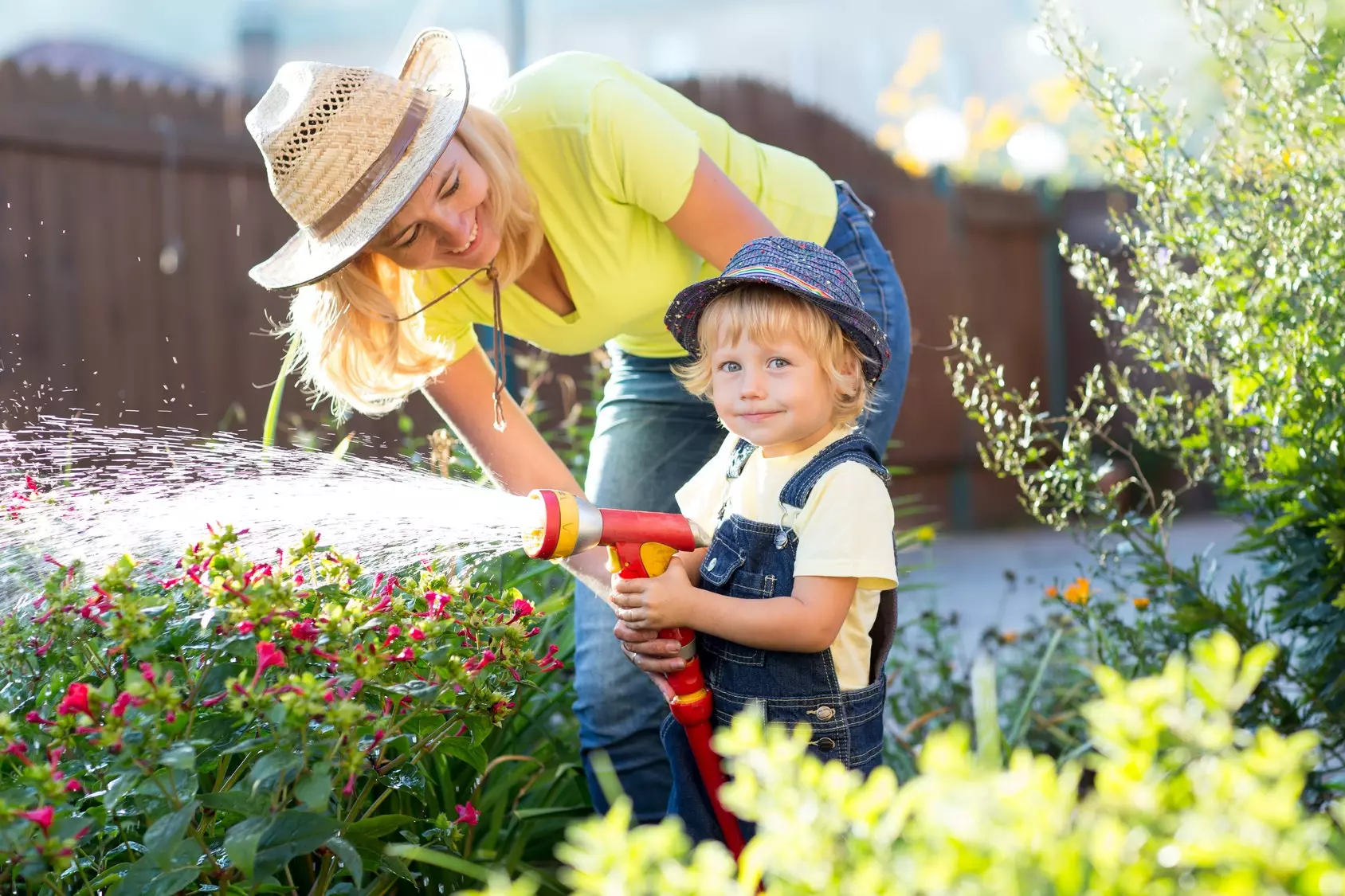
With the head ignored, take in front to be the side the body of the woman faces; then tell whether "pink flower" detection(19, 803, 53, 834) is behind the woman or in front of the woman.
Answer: in front

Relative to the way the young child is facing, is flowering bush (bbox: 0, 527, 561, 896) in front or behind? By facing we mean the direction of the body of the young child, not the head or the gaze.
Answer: in front

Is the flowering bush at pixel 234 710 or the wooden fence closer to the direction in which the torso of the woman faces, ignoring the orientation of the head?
the flowering bush

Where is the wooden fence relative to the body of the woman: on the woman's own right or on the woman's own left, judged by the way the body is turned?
on the woman's own right

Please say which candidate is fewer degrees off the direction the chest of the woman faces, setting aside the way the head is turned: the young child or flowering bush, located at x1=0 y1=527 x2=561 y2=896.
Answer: the flowering bush

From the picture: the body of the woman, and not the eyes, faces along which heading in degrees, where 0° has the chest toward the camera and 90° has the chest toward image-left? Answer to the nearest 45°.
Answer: approximately 45°

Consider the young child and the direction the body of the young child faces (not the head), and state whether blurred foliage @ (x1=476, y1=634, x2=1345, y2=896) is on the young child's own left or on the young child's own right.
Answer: on the young child's own left

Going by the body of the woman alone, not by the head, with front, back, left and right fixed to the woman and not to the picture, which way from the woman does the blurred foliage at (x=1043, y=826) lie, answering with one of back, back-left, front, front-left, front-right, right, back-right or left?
front-left

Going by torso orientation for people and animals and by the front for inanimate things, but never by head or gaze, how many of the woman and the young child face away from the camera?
0

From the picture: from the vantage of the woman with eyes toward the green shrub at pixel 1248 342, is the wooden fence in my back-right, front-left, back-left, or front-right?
back-left

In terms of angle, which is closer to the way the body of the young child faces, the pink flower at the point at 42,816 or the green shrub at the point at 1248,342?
the pink flower
